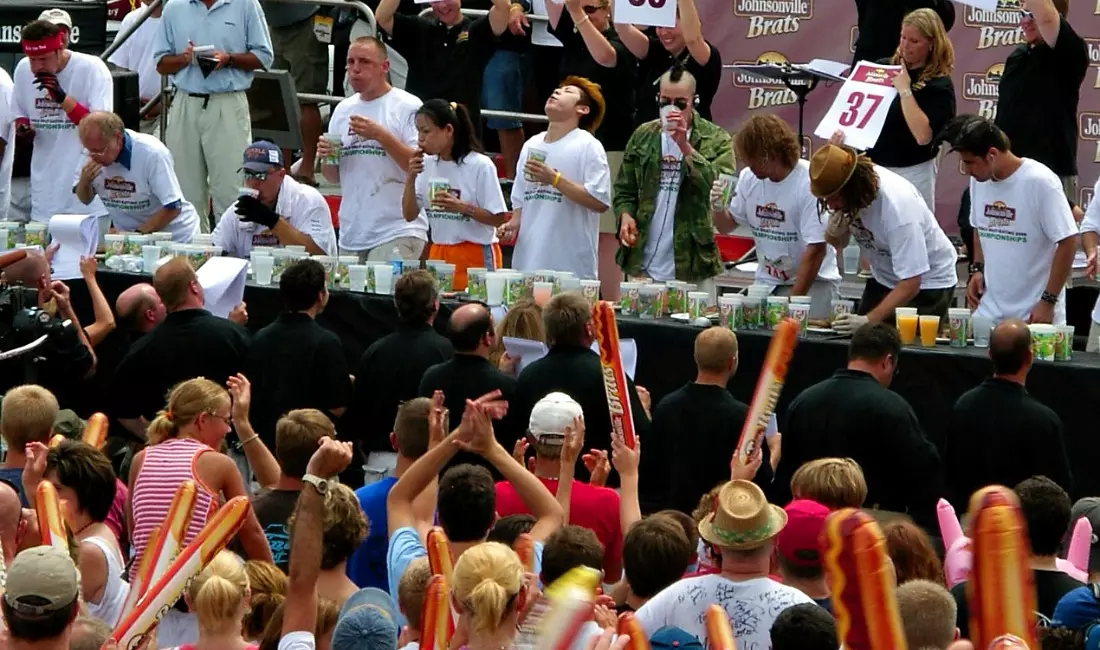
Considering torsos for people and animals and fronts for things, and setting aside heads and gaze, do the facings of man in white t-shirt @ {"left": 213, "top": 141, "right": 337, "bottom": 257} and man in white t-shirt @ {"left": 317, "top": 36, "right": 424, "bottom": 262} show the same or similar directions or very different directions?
same or similar directions

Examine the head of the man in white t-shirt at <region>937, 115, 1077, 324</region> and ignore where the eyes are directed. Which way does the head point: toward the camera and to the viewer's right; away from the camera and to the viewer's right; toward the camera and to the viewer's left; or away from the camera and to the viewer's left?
toward the camera and to the viewer's left

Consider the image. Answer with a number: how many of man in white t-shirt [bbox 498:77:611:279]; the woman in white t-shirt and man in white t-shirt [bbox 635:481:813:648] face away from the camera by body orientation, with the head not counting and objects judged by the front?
1

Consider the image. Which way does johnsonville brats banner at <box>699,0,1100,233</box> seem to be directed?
toward the camera

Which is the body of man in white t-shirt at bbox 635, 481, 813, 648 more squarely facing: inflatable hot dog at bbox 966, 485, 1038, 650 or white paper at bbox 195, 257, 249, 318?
the white paper

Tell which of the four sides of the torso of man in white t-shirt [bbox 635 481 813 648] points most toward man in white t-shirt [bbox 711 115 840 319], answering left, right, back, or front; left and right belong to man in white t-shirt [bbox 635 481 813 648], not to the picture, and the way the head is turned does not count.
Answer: front

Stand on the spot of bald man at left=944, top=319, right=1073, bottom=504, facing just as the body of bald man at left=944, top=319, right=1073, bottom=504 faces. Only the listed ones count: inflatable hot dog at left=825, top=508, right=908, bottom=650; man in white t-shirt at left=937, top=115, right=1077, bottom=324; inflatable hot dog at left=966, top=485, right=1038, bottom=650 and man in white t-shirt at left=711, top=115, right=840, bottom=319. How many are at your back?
2

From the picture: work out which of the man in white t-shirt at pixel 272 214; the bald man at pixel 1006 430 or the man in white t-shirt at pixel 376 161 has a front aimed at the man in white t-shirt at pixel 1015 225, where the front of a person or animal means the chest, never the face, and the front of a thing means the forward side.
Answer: the bald man

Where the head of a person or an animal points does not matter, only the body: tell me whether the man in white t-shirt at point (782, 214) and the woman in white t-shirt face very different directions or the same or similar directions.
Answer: same or similar directions

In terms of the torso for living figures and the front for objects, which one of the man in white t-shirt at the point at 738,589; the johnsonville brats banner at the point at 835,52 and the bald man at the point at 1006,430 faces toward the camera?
the johnsonville brats banner

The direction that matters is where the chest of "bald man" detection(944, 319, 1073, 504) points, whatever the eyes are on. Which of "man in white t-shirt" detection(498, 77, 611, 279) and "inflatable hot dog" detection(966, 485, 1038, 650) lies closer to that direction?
the man in white t-shirt

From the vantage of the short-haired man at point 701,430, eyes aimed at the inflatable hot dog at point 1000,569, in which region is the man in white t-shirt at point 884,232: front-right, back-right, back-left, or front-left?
back-left

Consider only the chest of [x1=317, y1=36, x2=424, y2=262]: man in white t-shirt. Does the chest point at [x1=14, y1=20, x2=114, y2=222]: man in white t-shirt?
no

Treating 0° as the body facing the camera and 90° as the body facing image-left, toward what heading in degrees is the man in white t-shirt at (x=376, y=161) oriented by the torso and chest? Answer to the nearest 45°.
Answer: approximately 45°

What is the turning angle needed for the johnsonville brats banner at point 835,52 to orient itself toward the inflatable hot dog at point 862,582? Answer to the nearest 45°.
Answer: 0° — it already faces it

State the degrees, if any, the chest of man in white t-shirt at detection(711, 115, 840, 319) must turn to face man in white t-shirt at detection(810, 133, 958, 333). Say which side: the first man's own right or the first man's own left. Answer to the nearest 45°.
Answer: approximately 90° to the first man's own left

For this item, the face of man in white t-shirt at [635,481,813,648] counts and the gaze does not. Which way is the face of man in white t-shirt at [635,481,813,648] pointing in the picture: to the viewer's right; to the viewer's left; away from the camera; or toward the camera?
away from the camera

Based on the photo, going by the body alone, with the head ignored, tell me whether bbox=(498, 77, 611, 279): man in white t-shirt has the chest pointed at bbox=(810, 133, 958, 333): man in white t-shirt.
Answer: no

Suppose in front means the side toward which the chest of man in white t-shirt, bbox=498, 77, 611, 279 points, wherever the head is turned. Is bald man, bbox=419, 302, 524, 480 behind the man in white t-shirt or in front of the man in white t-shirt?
in front
